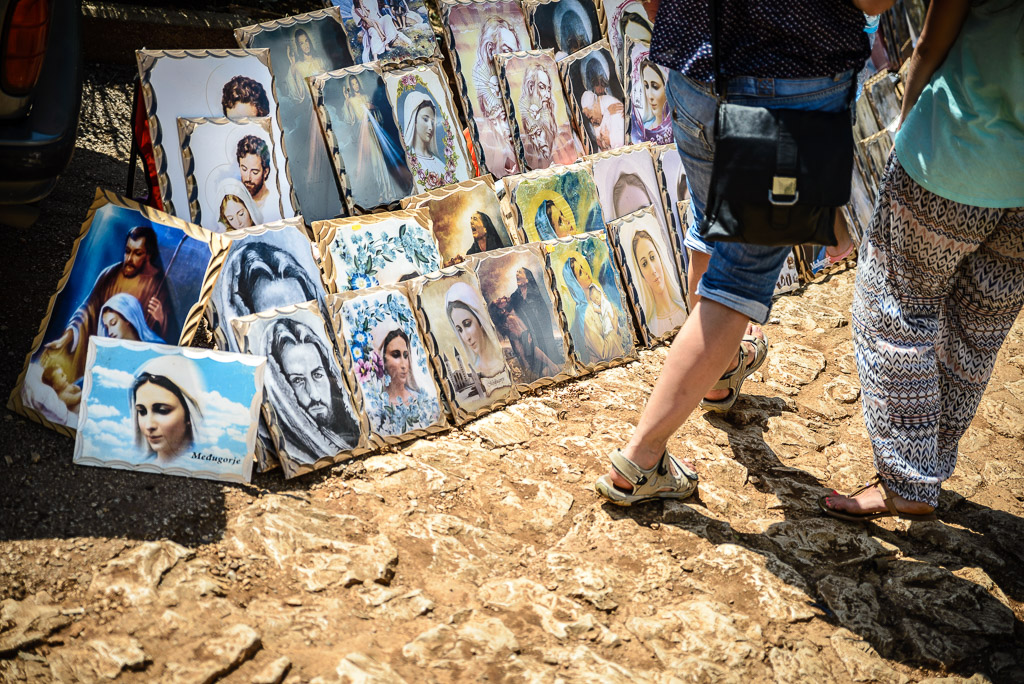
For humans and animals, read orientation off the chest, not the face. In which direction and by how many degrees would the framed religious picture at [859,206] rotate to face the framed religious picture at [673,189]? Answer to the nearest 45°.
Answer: approximately 90° to its right

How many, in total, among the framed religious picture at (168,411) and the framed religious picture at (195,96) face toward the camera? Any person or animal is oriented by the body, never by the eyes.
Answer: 2

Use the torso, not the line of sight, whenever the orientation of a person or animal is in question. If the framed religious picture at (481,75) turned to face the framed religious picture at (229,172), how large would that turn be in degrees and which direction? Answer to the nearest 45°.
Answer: approximately 90° to its right

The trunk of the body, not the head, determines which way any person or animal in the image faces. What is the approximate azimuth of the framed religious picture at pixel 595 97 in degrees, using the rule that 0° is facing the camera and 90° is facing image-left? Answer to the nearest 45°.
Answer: approximately 315°

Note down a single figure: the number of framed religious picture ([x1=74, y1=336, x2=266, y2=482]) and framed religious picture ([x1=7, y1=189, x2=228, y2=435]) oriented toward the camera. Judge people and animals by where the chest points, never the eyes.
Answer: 2

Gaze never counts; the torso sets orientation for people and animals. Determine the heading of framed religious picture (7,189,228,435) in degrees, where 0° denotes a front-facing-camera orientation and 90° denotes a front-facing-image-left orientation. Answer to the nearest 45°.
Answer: approximately 0°
